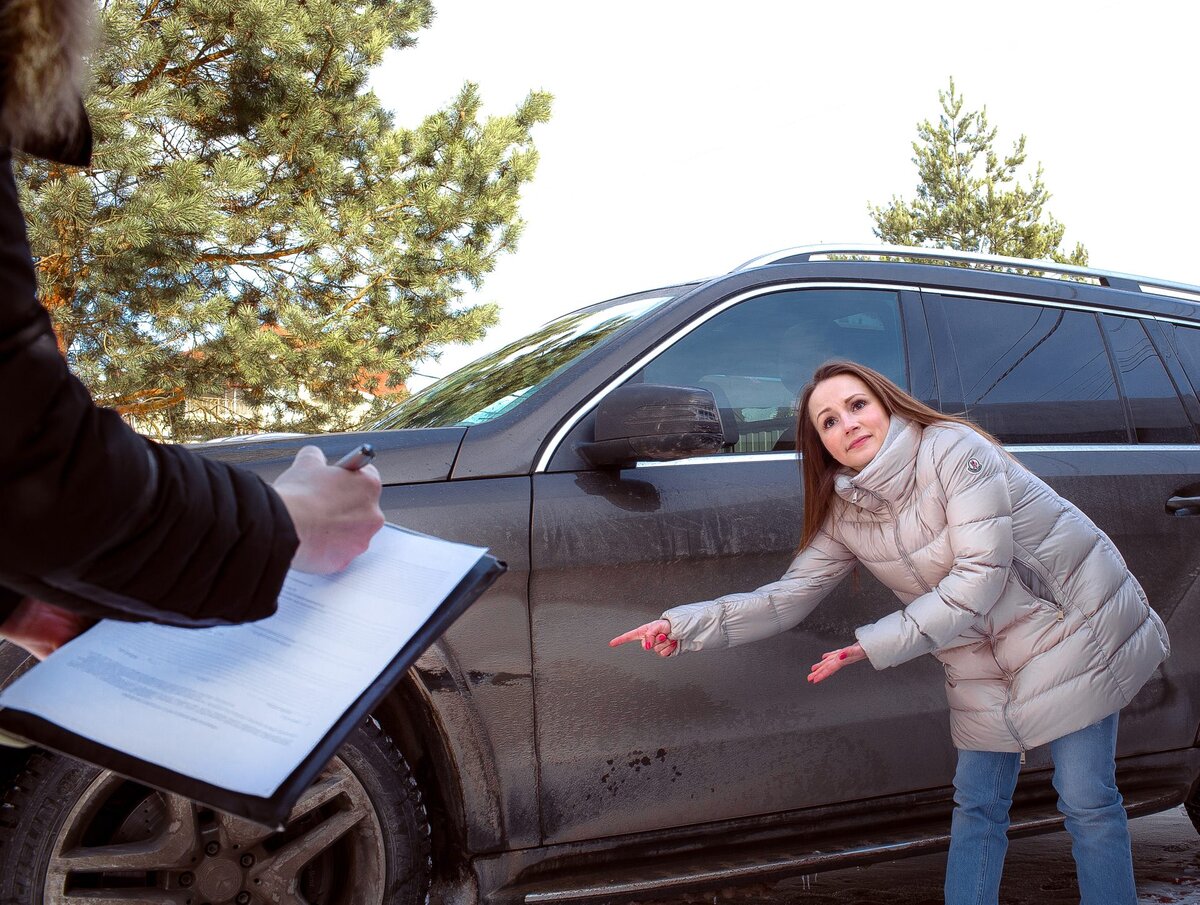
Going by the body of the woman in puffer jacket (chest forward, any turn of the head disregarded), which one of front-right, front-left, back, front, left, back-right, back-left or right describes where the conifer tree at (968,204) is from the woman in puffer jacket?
back-right

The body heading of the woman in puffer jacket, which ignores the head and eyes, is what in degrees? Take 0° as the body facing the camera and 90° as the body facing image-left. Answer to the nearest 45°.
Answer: approximately 45°

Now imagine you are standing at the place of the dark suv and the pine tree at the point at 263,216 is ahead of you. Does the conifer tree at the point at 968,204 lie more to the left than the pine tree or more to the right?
right

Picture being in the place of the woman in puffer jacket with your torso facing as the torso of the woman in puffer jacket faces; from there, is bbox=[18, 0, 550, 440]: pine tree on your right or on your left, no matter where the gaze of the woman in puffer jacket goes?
on your right

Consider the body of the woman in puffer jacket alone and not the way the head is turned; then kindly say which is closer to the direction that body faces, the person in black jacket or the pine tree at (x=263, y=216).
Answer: the person in black jacket

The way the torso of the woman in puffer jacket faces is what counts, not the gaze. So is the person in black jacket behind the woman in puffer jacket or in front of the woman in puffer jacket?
in front
